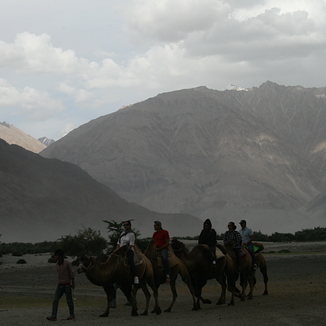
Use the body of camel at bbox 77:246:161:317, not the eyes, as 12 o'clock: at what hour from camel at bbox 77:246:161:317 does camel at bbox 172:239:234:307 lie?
camel at bbox 172:239:234:307 is roughly at 5 o'clock from camel at bbox 77:246:161:317.

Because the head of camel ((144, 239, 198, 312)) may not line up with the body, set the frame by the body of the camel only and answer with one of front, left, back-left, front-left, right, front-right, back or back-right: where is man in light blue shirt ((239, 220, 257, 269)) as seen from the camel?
back-right

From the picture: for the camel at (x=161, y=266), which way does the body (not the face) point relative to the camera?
to the viewer's left

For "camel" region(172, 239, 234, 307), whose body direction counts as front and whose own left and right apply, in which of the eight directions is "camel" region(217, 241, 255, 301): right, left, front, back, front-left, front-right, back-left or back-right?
back-right

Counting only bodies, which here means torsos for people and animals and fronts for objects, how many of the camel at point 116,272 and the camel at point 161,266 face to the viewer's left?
2

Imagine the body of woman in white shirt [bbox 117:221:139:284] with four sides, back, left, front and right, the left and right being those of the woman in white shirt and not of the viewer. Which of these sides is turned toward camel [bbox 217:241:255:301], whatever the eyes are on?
back

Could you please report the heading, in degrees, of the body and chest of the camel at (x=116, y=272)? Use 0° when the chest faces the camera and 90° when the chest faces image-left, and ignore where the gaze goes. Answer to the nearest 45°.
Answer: approximately 90°

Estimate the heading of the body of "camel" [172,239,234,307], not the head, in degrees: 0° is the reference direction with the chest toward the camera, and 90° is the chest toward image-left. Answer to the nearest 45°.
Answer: approximately 90°
